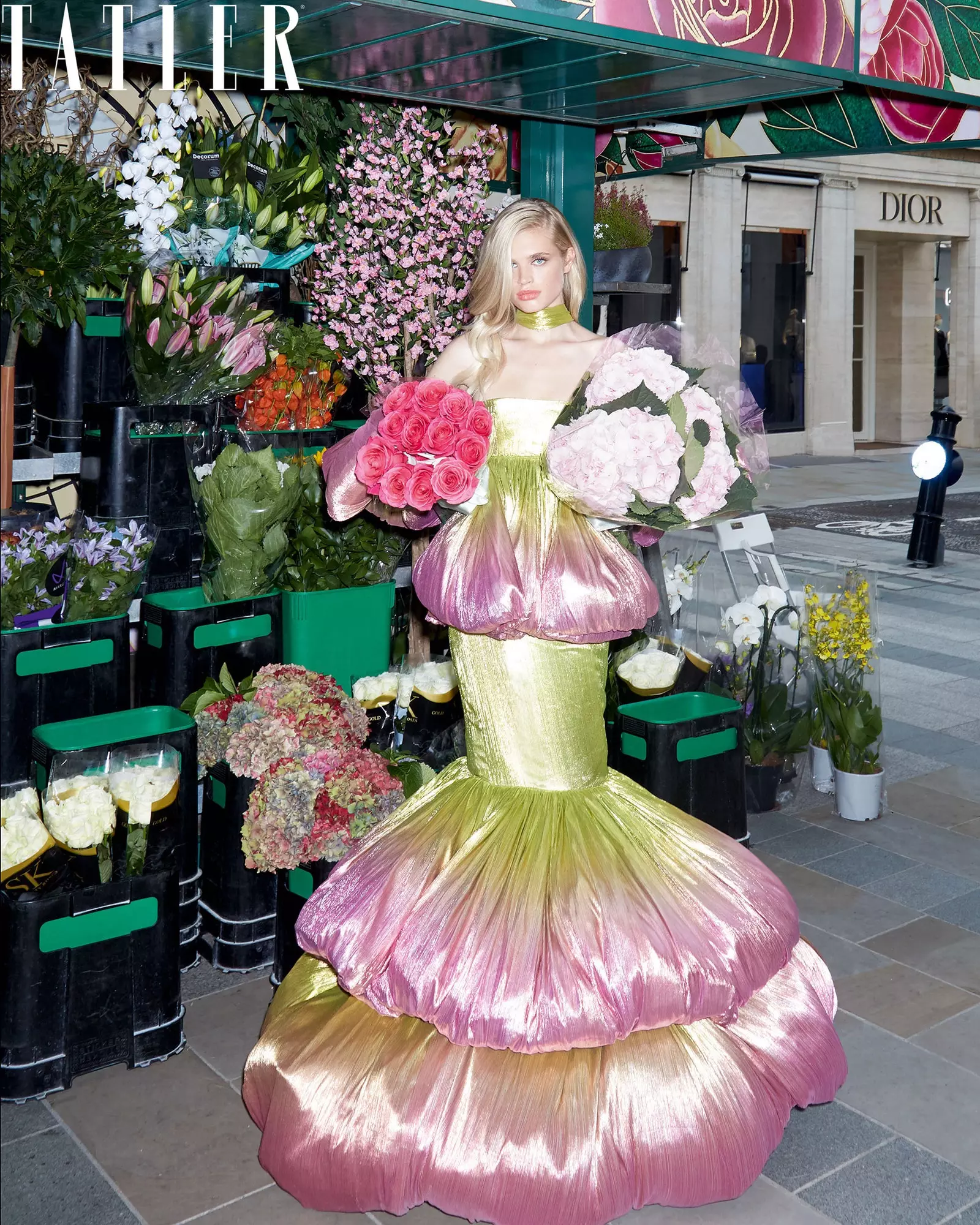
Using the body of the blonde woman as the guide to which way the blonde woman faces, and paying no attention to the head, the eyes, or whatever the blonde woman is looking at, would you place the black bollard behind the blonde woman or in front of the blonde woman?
behind

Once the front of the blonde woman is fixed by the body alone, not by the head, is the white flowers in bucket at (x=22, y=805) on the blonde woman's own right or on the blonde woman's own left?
on the blonde woman's own right

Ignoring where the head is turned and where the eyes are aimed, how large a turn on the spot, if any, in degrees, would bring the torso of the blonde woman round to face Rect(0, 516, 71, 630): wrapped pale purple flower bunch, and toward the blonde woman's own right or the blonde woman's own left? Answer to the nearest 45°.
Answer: approximately 135° to the blonde woman's own right

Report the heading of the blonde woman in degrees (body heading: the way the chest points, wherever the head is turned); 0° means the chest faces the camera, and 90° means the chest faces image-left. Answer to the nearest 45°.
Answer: approximately 0°

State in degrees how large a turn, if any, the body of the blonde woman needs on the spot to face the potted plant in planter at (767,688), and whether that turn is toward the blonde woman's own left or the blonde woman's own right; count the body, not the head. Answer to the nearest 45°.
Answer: approximately 180°

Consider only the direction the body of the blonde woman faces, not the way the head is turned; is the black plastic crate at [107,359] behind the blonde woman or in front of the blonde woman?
behind

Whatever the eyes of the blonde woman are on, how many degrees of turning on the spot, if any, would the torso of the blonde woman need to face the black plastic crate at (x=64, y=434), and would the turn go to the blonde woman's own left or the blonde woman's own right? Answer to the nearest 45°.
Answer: approximately 135° to the blonde woman's own right

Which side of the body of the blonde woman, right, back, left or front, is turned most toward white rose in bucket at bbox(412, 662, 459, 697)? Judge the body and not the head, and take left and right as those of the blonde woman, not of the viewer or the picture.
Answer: back

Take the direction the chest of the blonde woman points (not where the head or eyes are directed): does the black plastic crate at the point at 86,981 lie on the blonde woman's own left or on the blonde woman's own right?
on the blonde woman's own right

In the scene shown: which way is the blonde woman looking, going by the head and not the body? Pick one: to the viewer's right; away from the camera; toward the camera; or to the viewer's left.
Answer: toward the camera
